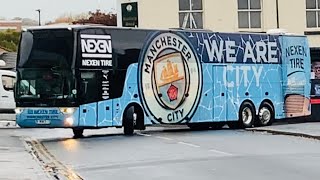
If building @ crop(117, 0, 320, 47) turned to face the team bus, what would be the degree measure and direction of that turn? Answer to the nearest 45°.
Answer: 0° — it already faces it

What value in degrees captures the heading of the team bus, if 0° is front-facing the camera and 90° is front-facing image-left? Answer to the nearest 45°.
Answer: approximately 45°

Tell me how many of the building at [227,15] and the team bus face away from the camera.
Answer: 0
